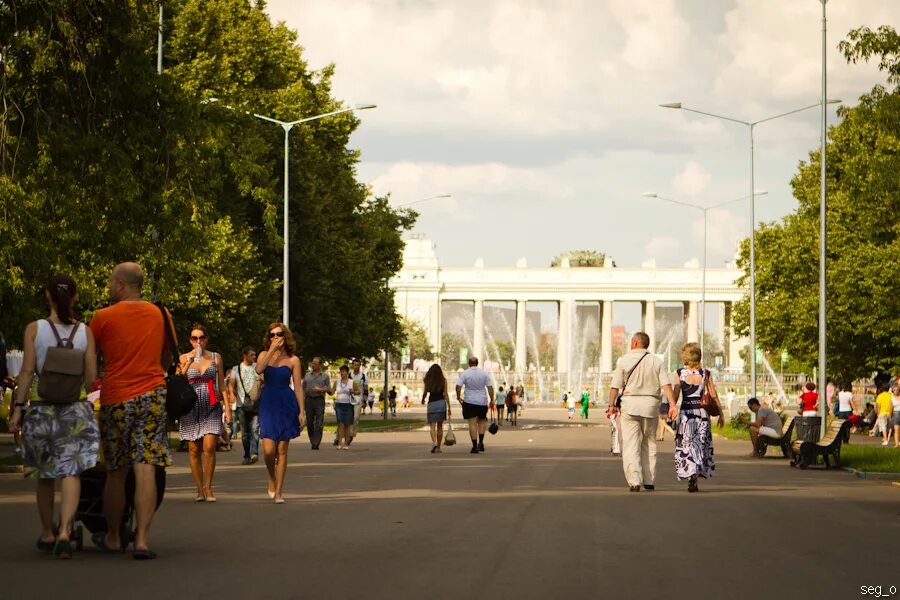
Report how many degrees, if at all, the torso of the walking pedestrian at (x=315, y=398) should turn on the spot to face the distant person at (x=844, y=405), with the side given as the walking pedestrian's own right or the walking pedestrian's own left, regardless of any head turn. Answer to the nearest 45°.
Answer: approximately 135° to the walking pedestrian's own left

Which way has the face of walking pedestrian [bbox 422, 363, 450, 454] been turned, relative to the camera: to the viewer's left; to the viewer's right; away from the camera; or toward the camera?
away from the camera

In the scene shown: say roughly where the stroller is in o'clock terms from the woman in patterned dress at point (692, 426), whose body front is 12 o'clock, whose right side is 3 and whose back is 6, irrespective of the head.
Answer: The stroller is roughly at 7 o'clock from the woman in patterned dress.

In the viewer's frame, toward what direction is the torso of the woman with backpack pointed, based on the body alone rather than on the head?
away from the camera

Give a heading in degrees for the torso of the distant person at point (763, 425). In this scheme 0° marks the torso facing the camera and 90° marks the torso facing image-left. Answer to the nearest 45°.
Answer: approximately 90°

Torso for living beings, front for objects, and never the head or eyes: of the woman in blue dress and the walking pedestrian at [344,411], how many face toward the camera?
2

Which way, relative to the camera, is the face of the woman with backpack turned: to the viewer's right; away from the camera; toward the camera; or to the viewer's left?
away from the camera

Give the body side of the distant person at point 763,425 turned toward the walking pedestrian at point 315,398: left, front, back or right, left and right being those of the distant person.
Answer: front

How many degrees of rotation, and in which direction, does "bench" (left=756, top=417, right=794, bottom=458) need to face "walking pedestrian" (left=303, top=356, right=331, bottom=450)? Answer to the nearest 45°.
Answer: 0° — it already faces them

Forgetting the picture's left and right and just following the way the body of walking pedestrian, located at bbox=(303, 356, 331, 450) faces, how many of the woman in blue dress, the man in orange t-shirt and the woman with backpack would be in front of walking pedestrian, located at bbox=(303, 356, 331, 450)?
3

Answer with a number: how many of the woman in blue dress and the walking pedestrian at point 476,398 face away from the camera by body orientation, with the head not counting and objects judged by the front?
1
